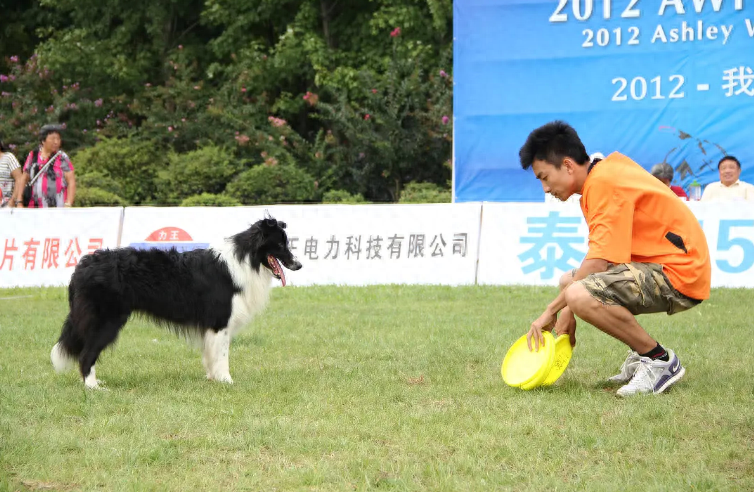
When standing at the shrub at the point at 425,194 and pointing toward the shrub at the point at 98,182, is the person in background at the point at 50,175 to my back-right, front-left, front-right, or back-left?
front-left

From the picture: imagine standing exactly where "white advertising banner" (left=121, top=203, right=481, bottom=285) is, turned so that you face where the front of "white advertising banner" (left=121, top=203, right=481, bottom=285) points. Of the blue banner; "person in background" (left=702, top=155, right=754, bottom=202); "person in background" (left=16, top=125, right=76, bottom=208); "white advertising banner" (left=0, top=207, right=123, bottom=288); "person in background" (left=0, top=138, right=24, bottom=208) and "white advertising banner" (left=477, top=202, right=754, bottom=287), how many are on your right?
3

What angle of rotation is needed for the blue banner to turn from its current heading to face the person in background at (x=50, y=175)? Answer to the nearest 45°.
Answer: approximately 45° to its right

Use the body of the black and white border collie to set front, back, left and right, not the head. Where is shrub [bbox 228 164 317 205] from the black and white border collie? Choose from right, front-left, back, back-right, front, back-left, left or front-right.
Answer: left

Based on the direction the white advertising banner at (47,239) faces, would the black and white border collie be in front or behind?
in front

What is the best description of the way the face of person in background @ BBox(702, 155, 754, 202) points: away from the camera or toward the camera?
toward the camera

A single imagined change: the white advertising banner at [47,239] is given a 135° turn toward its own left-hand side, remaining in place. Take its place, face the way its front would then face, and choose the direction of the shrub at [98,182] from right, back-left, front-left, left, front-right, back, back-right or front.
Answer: front-left

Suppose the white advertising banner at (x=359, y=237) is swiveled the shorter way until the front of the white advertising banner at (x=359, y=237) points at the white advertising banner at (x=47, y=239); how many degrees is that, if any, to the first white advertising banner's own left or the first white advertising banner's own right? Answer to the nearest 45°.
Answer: approximately 90° to the first white advertising banner's own right

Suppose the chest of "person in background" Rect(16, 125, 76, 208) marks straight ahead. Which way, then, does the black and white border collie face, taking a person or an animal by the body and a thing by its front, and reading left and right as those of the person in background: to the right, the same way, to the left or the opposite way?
to the left

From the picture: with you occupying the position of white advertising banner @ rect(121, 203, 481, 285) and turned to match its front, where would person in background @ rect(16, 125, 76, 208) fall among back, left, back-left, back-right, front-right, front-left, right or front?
right

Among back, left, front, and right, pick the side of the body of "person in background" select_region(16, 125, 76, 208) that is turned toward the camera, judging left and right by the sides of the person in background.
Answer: front

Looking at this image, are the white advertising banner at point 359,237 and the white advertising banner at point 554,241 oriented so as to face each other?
no

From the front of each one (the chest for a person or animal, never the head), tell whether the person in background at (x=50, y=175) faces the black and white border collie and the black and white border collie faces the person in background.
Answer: no

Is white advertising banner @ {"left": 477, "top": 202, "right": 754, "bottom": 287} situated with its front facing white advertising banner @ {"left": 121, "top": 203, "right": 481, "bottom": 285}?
no

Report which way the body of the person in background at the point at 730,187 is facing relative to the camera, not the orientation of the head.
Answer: toward the camera

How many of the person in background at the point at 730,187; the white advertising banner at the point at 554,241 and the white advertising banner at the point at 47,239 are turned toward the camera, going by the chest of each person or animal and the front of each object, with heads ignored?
3

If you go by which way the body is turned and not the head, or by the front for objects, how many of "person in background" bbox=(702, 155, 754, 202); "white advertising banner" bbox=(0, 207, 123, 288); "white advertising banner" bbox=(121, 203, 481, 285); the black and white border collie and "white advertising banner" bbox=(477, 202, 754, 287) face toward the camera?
4

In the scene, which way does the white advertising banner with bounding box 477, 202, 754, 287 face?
toward the camera

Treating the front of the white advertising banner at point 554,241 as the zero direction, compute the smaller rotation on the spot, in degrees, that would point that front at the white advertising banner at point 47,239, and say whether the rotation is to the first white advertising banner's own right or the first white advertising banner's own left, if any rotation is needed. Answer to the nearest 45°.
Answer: approximately 90° to the first white advertising banner's own right
